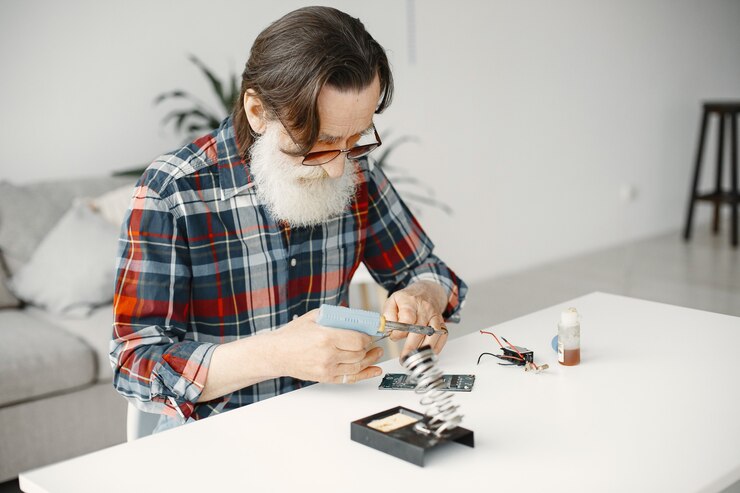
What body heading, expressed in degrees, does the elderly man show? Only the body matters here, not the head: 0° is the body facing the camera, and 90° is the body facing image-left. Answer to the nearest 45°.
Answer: approximately 315°

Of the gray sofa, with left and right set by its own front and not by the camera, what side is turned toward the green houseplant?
left

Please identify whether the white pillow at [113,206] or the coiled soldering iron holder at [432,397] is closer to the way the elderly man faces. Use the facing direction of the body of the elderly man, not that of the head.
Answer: the coiled soldering iron holder

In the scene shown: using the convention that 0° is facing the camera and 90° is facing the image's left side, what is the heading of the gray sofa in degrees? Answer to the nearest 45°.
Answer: approximately 315°

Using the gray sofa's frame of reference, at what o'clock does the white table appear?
The white table is roughly at 1 o'clock from the gray sofa.

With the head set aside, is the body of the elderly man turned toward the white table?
yes

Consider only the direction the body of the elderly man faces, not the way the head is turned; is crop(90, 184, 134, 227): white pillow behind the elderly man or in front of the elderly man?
behind

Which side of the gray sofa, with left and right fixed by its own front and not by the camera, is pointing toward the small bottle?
front

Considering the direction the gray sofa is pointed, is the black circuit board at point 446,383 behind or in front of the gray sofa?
in front

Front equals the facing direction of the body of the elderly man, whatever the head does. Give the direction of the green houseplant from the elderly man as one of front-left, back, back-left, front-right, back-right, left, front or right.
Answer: back-left
